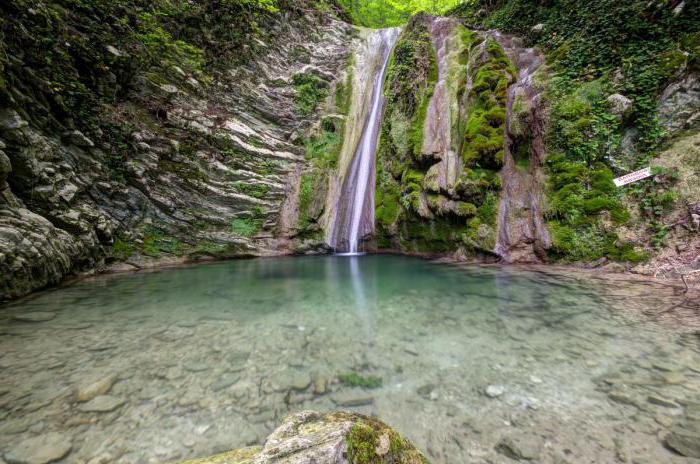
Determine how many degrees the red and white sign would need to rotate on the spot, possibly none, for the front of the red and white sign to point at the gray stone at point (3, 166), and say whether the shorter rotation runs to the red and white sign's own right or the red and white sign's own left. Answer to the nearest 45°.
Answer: approximately 45° to the red and white sign's own right

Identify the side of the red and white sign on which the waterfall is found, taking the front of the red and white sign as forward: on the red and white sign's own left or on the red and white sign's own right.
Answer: on the red and white sign's own right

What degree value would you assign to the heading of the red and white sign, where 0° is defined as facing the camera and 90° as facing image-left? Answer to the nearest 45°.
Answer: approximately 0°

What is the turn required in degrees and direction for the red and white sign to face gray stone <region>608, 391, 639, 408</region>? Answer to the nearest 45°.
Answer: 0° — it already faces it
